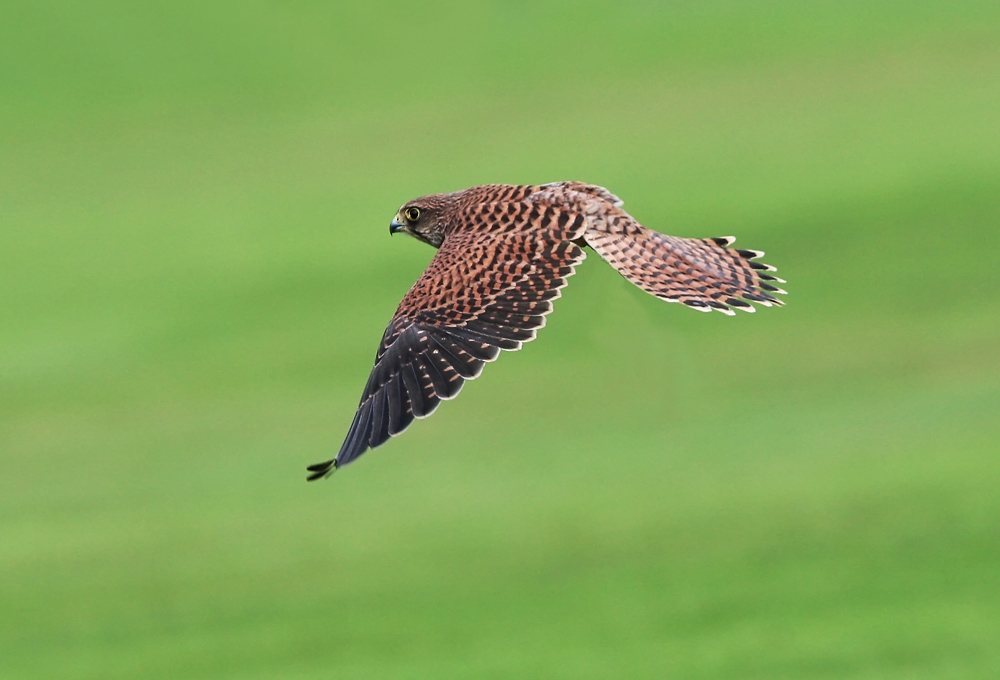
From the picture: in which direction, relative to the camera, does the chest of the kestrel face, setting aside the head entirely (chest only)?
to the viewer's left
